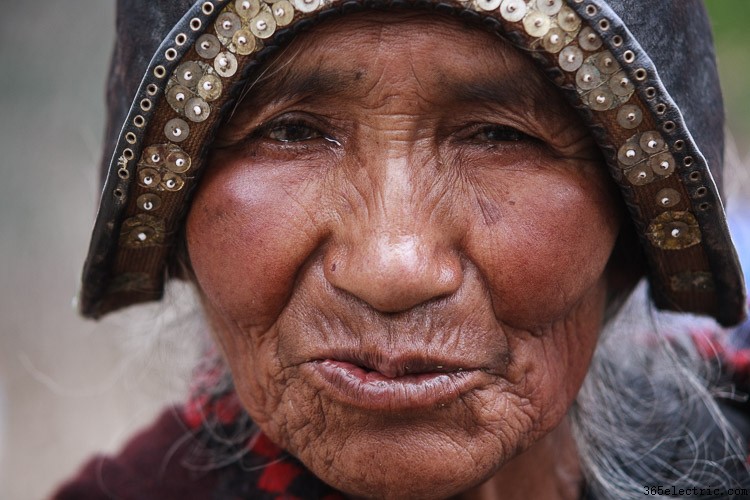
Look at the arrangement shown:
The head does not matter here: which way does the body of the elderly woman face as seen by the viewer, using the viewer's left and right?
facing the viewer
